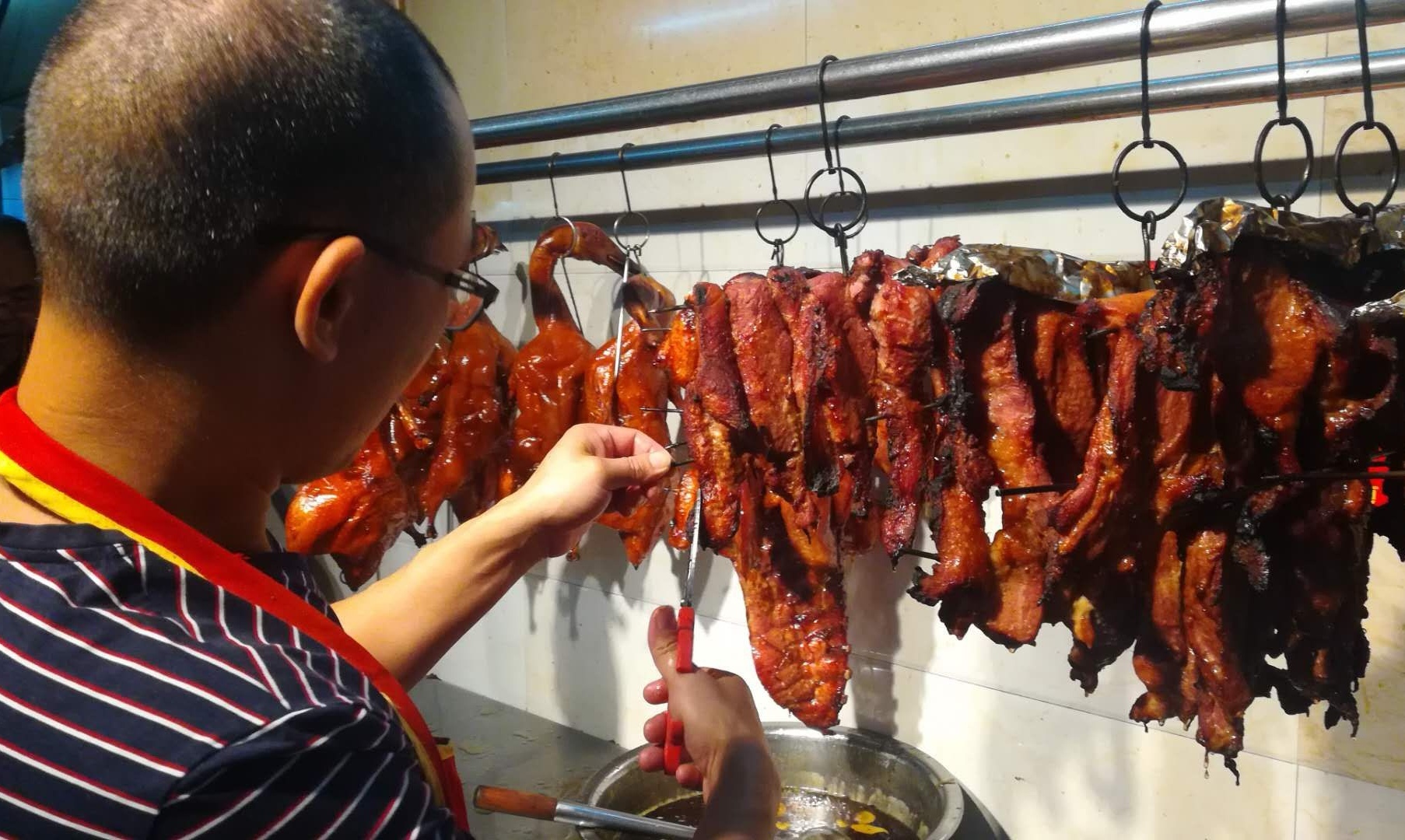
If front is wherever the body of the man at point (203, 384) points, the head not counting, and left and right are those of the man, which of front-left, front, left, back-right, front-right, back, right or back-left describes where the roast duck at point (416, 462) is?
front-left

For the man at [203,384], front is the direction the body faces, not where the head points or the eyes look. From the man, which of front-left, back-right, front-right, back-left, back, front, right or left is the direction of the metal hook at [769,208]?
front

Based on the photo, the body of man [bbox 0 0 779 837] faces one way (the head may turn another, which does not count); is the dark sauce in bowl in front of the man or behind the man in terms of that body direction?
in front

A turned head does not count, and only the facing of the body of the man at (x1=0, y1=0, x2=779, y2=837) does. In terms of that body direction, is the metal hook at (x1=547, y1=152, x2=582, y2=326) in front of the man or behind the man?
in front

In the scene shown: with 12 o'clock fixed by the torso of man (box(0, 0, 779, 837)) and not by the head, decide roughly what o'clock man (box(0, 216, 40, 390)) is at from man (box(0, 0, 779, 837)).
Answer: man (box(0, 216, 40, 390)) is roughly at 10 o'clock from man (box(0, 0, 779, 837)).

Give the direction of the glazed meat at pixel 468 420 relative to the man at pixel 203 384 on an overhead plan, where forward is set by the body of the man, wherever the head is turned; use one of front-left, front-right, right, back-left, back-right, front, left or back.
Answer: front-left

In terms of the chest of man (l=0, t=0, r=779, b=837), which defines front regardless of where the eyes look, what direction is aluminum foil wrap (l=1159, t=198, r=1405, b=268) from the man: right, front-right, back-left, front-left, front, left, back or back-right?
front-right

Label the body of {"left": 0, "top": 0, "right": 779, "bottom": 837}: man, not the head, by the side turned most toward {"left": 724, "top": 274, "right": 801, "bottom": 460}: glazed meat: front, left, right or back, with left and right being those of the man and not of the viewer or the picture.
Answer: front

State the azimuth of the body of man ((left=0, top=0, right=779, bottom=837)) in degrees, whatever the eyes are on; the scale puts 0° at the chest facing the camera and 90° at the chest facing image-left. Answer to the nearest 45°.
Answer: approximately 225°

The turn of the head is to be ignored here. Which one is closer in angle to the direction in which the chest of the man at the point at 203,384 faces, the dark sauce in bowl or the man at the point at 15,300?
the dark sauce in bowl

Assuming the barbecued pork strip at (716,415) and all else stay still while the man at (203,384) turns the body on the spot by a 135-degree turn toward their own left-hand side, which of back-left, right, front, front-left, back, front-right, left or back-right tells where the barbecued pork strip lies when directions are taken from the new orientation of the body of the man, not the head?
back-right

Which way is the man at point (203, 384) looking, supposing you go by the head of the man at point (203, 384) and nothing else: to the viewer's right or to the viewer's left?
to the viewer's right

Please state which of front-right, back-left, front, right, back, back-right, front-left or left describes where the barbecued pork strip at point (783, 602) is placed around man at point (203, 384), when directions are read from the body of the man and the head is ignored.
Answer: front

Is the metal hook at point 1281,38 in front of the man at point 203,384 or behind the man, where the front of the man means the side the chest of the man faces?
in front

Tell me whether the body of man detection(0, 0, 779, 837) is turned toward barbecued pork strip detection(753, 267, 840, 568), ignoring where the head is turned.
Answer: yes

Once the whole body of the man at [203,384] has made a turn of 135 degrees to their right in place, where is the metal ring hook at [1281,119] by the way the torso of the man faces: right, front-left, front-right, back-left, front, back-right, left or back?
left

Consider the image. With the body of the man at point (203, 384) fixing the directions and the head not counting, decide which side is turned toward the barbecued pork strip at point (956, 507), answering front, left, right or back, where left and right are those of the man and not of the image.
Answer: front
